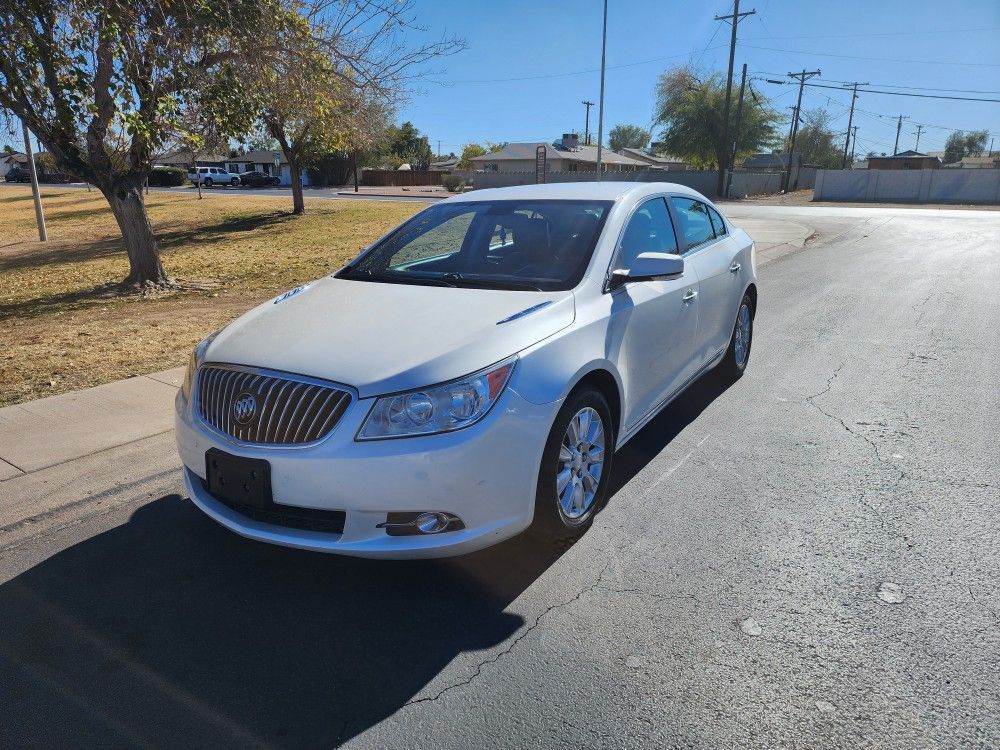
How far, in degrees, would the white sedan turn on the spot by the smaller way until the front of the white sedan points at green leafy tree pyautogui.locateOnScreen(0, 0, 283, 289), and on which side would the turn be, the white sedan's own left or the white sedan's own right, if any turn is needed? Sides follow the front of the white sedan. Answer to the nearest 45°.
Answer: approximately 90° to the white sedan's own right

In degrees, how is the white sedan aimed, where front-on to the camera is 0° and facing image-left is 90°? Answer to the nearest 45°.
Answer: approximately 45°
